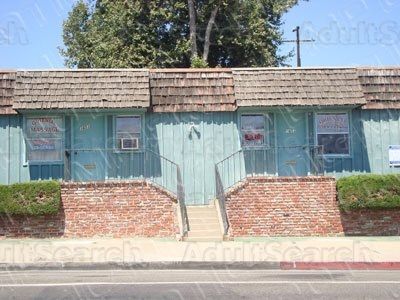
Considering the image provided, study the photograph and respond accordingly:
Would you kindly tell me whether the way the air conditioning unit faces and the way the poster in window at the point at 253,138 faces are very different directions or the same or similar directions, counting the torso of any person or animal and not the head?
same or similar directions

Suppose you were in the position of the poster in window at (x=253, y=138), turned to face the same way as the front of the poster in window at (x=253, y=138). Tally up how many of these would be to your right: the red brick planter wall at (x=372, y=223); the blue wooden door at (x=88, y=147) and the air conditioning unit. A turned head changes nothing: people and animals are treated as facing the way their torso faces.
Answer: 2

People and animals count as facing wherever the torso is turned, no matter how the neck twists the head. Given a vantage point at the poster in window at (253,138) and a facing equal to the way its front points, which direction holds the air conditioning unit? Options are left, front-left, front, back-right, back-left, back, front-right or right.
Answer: right

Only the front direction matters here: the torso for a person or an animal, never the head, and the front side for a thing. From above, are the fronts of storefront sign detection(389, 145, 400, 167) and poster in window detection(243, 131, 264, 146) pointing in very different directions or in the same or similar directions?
same or similar directions

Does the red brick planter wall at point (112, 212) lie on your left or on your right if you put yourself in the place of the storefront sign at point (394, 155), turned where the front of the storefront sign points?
on your right

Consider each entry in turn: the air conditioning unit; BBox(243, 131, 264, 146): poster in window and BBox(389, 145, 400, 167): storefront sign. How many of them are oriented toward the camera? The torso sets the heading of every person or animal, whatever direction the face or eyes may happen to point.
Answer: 3

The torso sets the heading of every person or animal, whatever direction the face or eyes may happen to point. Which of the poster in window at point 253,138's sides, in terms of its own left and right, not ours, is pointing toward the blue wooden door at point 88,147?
right

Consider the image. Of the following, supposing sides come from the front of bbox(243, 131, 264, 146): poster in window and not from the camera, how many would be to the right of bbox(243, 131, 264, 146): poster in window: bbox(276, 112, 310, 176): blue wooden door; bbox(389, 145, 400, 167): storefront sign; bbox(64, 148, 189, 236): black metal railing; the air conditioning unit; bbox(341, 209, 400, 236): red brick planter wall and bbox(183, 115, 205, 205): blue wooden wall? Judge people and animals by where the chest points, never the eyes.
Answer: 3

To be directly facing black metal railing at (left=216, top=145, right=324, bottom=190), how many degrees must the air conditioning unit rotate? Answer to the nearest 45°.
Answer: approximately 90° to its left

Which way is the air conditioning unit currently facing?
toward the camera

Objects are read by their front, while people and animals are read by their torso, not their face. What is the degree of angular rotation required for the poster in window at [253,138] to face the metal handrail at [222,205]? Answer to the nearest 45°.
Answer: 0° — it already faces it

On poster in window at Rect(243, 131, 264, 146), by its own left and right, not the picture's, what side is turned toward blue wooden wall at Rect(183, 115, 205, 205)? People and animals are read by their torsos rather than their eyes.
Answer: right

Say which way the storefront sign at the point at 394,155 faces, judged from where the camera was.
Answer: facing the viewer

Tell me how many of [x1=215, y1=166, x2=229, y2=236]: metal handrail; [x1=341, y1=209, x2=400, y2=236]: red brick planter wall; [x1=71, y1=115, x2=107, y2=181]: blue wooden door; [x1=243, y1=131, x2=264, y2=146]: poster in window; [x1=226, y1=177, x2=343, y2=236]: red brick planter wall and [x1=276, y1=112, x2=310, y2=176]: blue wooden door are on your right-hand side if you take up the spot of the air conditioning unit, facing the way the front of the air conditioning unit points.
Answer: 1
